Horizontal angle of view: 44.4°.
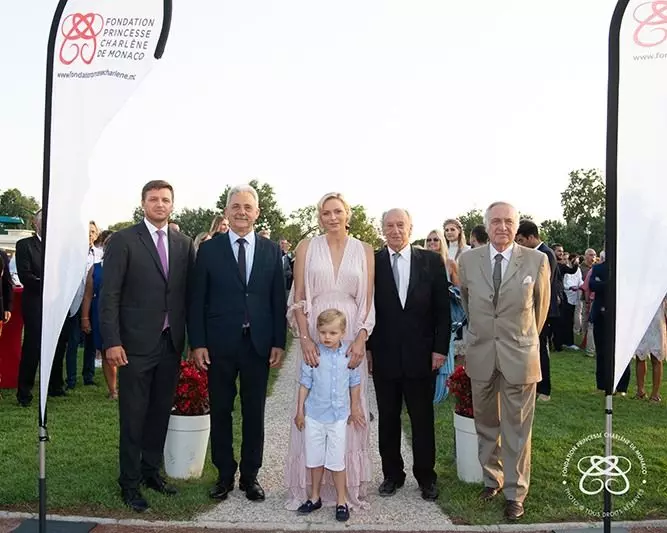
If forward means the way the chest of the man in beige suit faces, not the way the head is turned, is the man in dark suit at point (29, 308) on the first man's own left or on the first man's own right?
on the first man's own right

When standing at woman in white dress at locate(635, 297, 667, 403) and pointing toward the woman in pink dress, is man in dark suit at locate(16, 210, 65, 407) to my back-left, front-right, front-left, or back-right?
front-right

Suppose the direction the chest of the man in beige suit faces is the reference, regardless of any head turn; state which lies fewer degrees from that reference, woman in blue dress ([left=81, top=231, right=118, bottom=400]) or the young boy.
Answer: the young boy

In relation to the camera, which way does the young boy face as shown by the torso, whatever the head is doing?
toward the camera

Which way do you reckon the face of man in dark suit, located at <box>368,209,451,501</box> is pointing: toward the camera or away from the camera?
toward the camera

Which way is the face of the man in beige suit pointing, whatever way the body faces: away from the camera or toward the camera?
toward the camera

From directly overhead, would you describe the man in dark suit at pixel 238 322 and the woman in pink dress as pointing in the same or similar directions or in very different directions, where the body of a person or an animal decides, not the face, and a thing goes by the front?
same or similar directions

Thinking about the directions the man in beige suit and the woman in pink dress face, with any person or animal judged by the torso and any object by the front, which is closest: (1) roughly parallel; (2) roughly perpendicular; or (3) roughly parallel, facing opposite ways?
roughly parallel

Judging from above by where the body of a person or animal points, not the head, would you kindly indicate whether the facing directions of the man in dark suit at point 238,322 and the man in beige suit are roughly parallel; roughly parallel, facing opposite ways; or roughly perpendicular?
roughly parallel

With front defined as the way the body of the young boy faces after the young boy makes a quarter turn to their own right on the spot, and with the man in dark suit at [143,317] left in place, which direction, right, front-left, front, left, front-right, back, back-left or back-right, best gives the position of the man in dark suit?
front

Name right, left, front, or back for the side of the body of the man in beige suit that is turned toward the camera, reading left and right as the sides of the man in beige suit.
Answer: front

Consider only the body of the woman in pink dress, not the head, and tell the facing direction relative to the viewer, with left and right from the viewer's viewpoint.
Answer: facing the viewer

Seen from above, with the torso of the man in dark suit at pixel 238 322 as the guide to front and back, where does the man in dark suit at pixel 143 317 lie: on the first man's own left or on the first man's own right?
on the first man's own right

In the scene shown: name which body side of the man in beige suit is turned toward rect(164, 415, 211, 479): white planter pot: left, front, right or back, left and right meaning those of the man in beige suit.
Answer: right

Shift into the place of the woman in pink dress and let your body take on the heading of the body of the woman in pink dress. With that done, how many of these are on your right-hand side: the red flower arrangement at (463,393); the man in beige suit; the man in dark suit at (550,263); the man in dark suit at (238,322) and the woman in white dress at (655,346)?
1

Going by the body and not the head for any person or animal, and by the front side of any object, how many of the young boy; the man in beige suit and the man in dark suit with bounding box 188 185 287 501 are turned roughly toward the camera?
3

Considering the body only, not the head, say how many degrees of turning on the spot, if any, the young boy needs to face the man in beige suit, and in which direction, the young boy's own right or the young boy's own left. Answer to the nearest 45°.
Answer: approximately 90° to the young boy's own left

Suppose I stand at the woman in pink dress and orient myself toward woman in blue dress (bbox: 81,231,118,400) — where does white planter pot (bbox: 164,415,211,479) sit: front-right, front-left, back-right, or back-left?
front-left

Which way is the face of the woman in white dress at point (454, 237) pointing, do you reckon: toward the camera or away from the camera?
toward the camera

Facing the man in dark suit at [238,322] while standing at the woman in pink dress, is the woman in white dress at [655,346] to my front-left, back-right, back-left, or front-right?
back-right
